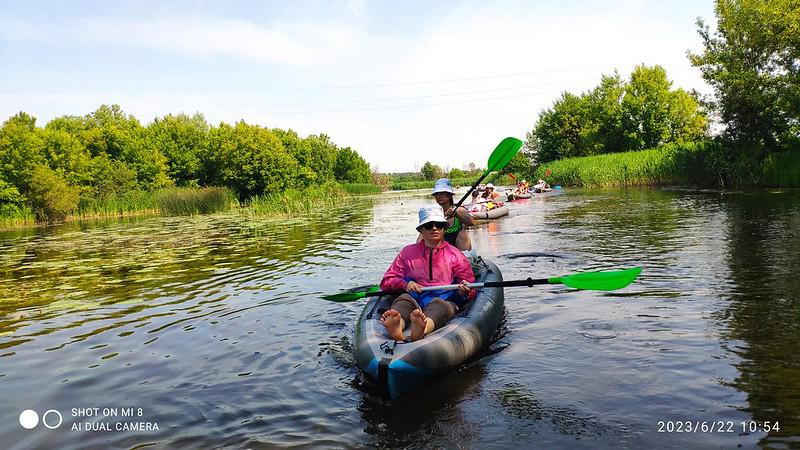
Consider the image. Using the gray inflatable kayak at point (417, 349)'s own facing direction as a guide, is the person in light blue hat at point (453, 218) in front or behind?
behind

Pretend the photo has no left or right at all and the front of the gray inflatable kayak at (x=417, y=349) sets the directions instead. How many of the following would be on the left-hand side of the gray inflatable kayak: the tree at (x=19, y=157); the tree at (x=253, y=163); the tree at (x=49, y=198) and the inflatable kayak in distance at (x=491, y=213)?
0

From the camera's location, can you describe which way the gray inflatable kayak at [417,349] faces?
facing the viewer and to the left of the viewer

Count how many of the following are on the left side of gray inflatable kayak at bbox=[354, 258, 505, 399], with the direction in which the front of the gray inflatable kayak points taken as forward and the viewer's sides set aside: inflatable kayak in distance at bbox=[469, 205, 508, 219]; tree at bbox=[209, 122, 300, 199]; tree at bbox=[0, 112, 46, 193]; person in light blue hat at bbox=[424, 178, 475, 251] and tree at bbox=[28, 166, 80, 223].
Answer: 0

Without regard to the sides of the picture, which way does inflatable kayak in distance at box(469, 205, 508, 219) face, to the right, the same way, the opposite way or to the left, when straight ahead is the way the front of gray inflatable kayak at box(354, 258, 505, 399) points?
the same way

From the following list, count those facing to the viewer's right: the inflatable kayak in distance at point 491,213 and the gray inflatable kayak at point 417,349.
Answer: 0

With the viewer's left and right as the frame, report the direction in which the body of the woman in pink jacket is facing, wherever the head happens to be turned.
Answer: facing the viewer

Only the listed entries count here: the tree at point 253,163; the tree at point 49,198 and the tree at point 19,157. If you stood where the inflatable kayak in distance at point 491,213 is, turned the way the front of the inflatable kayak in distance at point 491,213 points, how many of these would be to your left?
0

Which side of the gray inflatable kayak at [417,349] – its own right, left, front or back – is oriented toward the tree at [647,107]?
back

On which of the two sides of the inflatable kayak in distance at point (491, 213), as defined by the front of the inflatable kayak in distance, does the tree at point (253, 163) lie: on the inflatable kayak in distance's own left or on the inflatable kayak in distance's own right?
on the inflatable kayak in distance's own right

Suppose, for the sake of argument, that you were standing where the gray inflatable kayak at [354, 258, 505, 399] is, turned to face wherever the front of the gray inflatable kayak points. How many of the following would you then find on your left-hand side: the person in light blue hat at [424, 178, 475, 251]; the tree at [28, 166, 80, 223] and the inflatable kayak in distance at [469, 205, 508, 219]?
0

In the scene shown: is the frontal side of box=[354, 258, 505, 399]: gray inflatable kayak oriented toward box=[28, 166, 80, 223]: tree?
no

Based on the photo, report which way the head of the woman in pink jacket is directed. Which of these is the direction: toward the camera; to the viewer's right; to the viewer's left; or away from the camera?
toward the camera

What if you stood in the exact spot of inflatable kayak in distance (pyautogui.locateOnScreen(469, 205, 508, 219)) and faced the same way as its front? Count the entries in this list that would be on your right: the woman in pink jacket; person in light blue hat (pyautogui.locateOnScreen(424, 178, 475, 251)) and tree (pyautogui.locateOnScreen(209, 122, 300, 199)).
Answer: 1

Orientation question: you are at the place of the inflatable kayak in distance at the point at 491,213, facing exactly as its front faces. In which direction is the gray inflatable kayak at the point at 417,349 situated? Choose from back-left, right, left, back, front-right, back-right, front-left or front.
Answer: front-left

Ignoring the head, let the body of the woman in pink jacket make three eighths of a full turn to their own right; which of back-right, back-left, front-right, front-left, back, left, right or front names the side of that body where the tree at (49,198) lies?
front

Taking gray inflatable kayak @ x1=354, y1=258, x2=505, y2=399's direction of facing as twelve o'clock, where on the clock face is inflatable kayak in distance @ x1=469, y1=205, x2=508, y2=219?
The inflatable kayak in distance is roughly at 5 o'clock from the gray inflatable kayak.
